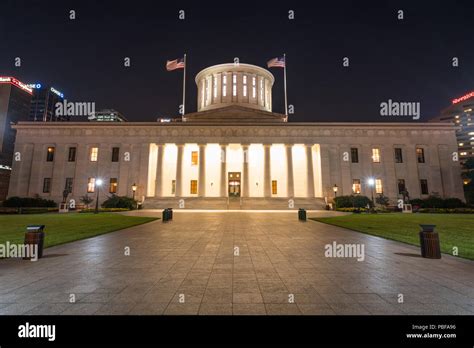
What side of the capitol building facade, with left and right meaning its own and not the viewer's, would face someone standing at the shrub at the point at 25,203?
right

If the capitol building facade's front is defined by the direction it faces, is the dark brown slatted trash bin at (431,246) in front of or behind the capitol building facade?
in front

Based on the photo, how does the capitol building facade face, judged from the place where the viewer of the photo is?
facing the viewer

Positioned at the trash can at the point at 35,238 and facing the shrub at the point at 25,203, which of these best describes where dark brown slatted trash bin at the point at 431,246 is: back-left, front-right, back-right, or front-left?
back-right

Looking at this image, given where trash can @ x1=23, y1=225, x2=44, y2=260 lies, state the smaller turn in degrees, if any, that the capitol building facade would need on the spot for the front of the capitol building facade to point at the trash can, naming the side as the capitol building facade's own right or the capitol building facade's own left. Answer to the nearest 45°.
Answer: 0° — it already faces it

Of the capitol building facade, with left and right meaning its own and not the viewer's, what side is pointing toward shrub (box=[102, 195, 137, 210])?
right

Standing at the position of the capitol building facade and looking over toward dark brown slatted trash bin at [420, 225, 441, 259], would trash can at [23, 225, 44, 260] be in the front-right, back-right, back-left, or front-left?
front-right

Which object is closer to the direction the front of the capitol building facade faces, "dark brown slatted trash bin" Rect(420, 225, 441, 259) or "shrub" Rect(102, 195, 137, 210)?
the dark brown slatted trash bin
